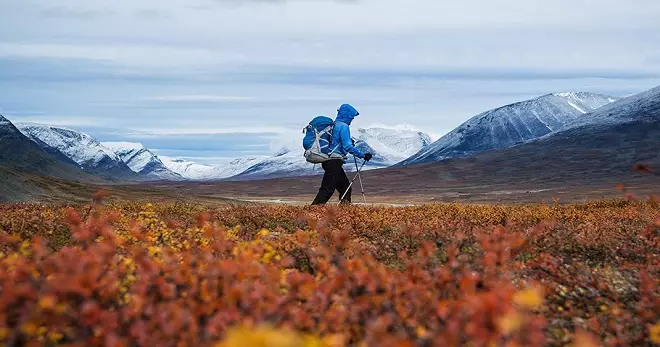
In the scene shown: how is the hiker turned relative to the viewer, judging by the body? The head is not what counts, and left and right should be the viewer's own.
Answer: facing to the right of the viewer
